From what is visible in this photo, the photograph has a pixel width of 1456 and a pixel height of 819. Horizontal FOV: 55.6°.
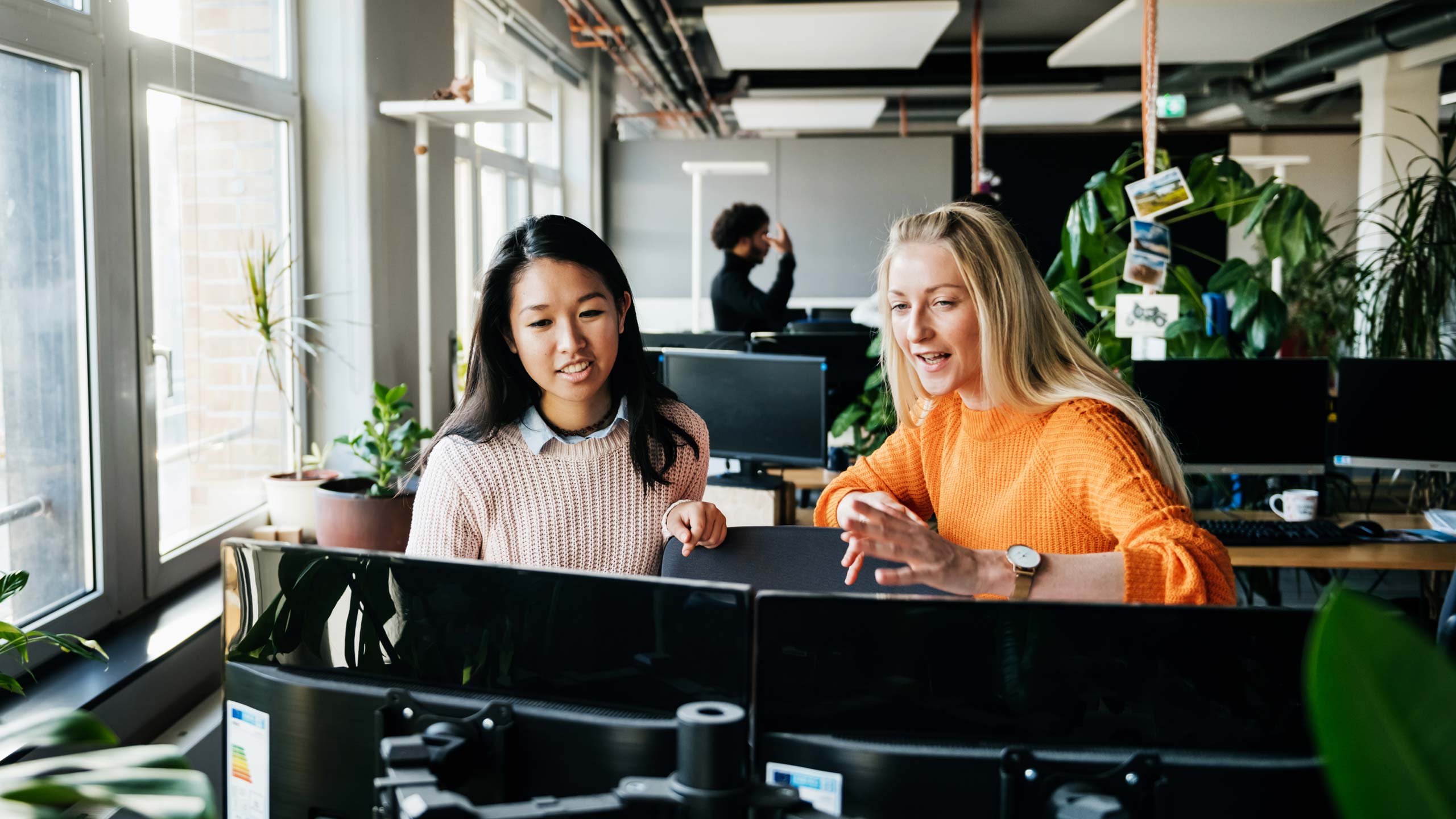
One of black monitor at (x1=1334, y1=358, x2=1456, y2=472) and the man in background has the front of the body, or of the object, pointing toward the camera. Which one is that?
the black monitor

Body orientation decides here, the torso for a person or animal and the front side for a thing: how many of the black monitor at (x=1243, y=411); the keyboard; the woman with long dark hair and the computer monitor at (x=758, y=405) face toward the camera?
4

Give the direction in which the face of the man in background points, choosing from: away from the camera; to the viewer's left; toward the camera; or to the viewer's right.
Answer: to the viewer's right

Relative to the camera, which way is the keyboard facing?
toward the camera

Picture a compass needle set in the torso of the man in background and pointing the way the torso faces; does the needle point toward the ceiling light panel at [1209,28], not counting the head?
yes

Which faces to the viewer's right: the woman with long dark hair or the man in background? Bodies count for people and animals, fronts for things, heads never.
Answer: the man in background

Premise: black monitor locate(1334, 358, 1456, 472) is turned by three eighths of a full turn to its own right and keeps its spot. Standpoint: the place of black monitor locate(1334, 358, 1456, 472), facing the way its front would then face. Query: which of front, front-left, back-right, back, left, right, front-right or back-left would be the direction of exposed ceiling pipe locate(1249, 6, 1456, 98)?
front-right

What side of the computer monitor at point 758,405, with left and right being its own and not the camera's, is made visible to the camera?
front

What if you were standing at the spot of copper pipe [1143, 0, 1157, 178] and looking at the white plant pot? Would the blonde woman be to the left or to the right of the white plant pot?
left

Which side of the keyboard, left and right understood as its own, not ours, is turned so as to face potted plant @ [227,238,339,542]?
right

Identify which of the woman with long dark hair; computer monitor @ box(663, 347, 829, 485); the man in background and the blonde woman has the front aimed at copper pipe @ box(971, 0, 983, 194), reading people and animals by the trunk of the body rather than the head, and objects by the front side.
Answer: the man in background

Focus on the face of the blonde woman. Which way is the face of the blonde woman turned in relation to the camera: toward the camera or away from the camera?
toward the camera

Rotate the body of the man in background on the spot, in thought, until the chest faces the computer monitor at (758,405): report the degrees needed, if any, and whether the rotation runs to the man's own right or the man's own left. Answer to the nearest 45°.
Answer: approximately 90° to the man's own right

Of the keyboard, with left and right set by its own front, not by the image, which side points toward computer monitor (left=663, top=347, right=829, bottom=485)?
right

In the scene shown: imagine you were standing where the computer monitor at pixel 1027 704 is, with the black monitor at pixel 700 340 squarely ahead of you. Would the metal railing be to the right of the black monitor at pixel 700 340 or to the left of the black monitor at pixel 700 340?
left

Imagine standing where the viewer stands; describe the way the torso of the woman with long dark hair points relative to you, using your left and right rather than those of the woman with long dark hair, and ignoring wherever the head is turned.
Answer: facing the viewer

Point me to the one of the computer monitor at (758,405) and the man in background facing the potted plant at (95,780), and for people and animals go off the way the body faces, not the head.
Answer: the computer monitor

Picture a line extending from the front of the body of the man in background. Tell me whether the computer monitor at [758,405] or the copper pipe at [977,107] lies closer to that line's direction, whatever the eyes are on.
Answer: the copper pipe

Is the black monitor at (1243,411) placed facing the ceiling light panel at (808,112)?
no

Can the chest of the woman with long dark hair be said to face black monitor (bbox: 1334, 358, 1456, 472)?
no

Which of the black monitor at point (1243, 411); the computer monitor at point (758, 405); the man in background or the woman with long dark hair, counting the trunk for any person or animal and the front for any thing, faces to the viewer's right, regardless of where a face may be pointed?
the man in background
